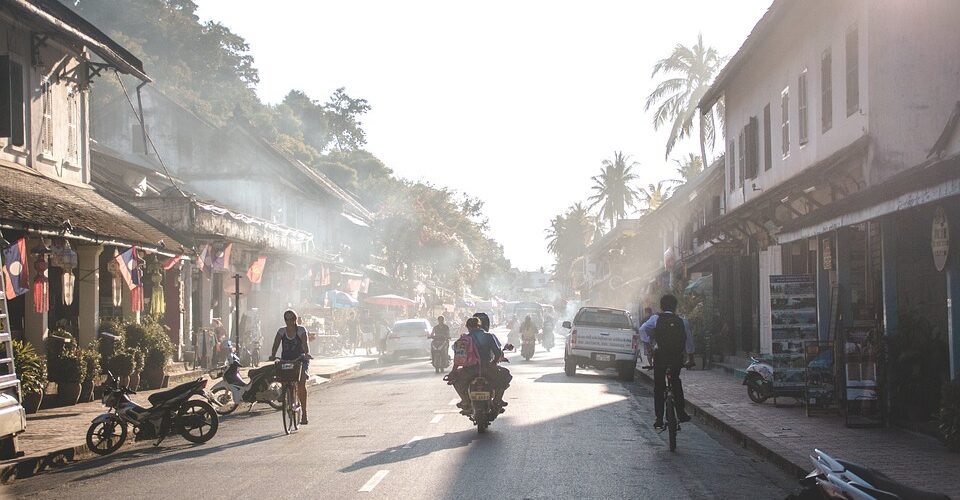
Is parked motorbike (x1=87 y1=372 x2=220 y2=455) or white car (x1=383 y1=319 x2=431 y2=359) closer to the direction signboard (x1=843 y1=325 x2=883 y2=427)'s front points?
the parked motorbike

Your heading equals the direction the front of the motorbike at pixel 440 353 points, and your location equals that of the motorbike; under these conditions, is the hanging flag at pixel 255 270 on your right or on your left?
on your right

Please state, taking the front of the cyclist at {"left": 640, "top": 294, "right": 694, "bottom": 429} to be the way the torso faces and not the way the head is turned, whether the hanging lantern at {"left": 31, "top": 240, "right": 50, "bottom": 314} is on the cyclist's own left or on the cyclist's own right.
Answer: on the cyclist's own left

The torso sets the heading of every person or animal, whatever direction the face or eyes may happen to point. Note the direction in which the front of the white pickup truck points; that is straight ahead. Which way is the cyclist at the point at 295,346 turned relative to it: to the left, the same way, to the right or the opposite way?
the opposite way

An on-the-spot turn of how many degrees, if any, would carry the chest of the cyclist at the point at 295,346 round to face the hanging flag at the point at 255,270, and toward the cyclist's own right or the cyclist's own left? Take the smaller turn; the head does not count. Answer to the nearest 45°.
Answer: approximately 180°

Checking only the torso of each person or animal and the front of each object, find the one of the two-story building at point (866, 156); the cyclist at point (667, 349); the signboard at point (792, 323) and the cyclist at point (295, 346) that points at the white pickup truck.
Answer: the cyclist at point (667, 349)

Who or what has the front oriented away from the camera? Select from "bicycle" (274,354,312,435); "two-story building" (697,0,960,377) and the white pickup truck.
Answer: the white pickup truck

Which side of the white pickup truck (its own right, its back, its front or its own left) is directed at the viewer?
back

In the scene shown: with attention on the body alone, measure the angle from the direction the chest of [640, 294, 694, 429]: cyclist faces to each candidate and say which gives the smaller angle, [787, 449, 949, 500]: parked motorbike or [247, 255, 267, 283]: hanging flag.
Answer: the hanging flag
